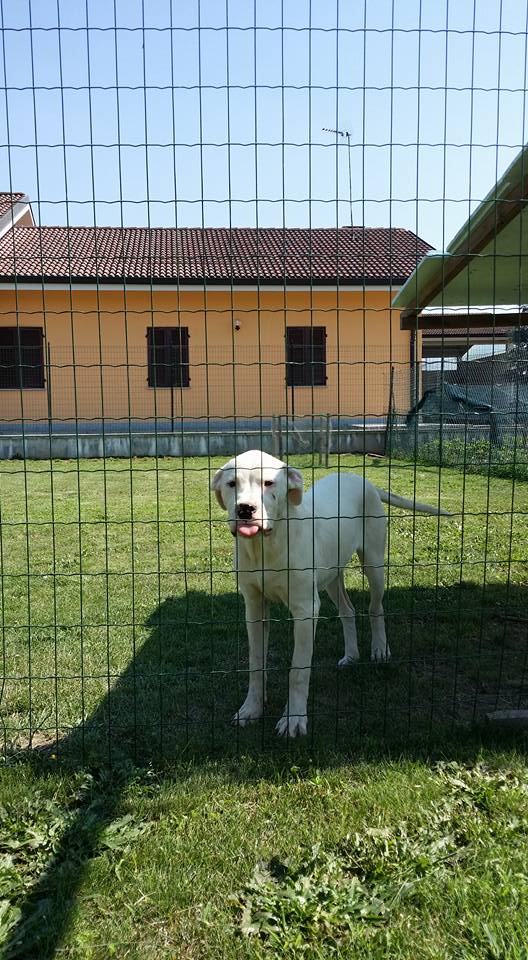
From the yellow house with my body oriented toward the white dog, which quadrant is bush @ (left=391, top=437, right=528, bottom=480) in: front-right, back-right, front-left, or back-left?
front-left

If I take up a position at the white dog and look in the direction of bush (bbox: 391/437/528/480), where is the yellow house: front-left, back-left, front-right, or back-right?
front-left

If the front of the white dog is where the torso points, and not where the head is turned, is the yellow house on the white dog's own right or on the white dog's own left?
on the white dog's own right

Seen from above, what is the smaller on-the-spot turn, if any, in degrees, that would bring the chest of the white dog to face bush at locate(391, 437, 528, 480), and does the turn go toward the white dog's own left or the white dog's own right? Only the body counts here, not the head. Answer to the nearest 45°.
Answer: approximately 135° to the white dog's own right

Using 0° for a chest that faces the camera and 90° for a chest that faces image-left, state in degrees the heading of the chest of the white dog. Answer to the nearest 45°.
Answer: approximately 45°

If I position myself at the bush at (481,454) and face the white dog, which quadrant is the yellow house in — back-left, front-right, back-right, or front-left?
back-right
